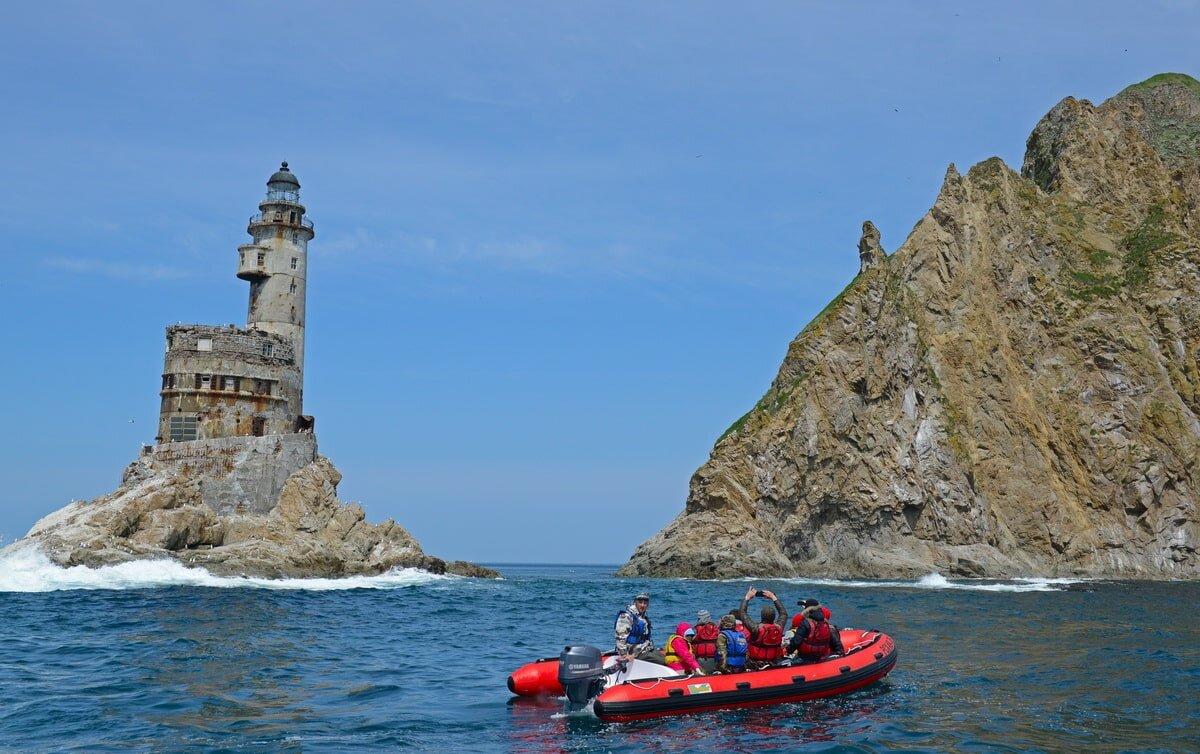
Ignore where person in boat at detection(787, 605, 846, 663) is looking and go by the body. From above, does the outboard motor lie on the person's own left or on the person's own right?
on the person's own left

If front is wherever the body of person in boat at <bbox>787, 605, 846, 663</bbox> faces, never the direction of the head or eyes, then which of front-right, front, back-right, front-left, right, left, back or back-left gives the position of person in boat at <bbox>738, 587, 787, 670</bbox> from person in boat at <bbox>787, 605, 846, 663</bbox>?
left

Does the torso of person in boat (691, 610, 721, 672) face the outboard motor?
no

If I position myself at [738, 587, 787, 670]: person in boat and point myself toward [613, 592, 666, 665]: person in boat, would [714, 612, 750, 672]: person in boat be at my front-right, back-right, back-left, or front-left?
front-left

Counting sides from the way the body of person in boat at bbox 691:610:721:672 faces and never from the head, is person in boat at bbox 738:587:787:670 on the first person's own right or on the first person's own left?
on the first person's own right

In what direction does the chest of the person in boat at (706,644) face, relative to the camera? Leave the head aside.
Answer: away from the camera

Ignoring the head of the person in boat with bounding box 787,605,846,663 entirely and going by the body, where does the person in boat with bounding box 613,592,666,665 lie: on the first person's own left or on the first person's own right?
on the first person's own left

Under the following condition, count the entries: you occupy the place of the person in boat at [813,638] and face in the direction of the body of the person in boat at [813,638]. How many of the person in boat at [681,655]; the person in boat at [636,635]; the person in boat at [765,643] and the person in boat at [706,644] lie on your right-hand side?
0

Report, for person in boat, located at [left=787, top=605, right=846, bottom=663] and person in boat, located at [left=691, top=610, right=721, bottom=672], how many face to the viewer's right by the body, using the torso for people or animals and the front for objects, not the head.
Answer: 0

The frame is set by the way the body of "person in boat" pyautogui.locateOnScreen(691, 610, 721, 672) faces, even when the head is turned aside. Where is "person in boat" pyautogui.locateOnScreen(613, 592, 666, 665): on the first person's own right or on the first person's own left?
on the first person's own left

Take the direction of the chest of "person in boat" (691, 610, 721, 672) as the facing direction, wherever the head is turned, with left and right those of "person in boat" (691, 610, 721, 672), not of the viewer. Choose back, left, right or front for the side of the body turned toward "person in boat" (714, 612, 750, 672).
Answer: right
